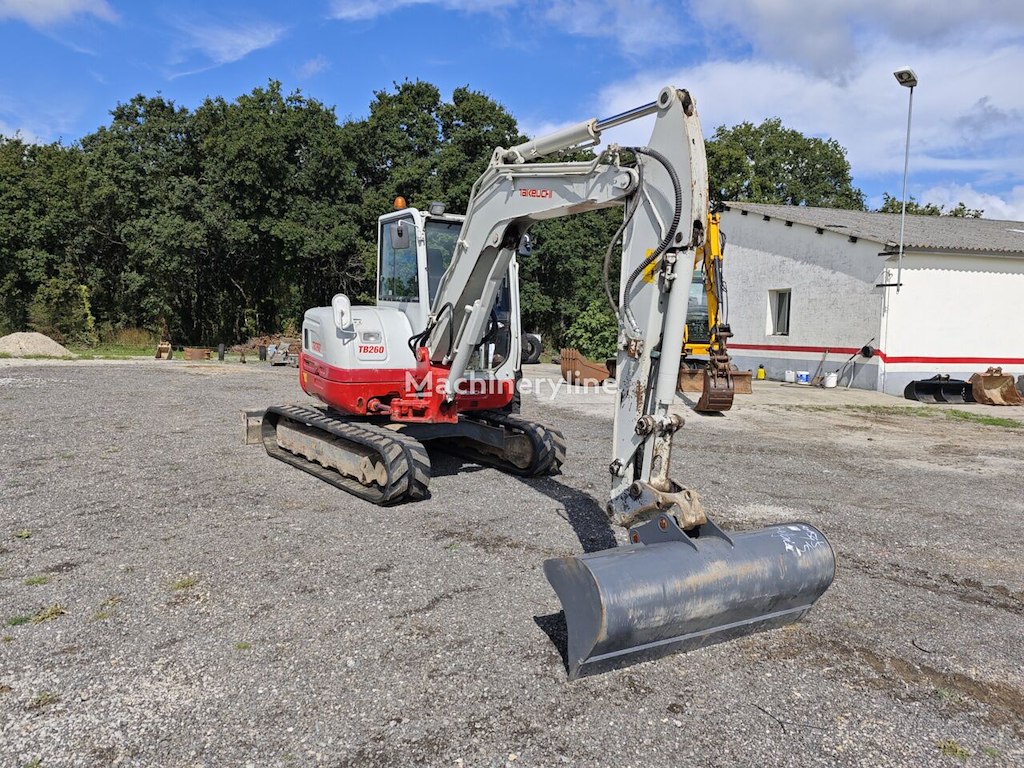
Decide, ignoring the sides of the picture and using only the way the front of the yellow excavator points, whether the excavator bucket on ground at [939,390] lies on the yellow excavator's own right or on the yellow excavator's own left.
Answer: on the yellow excavator's own left

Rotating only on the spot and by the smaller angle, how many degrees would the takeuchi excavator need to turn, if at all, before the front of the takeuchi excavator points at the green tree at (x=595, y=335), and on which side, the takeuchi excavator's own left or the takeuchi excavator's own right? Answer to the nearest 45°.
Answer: approximately 135° to the takeuchi excavator's own left

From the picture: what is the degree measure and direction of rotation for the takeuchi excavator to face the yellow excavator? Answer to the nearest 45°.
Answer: approximately 135° to its left

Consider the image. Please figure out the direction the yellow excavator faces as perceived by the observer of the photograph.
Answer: facing the viewer

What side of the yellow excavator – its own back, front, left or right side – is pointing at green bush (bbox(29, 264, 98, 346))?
right

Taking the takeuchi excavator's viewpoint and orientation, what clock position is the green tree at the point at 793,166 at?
The green tree is roughly at 8 o'clock from the takeuchi excavator.

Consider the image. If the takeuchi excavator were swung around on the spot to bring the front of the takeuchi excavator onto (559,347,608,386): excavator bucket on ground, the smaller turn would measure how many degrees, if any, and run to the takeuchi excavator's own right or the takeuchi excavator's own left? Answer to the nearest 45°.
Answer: approximately 135° to the takeuchi excavator's own left

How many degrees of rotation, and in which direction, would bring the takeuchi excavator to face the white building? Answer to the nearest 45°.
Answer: approximately 90° to its left

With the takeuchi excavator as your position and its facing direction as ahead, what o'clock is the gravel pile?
The gravel pile is roughly at 6 o'clock from the takeuchi excavator.

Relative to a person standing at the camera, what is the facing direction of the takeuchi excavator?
facing the viewer and to the right of the viewer

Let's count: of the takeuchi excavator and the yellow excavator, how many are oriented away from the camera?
0

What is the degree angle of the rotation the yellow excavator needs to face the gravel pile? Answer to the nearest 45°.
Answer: approximately 90° to its right

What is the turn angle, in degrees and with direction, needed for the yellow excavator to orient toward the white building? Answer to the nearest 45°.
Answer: approximately 135° to its left

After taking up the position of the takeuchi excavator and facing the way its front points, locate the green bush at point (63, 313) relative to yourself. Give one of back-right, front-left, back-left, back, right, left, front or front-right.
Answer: back
